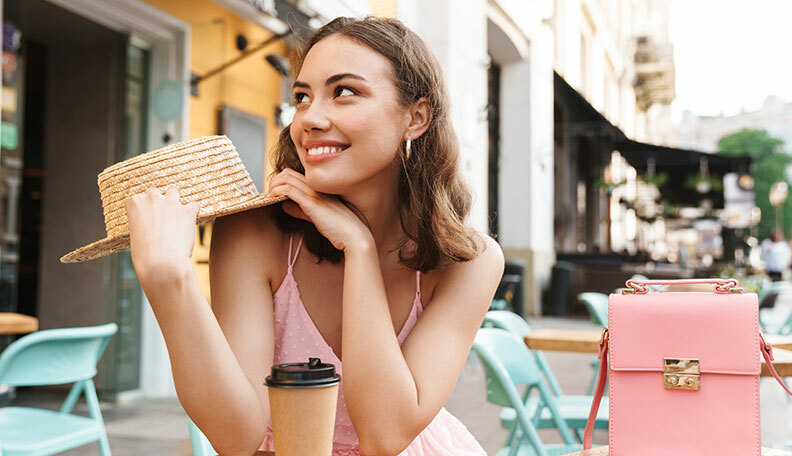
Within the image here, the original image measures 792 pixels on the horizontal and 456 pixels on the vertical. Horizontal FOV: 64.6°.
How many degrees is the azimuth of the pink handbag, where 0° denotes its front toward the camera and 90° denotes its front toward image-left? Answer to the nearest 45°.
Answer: approximately 0°

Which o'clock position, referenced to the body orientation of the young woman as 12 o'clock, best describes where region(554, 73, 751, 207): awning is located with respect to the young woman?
The awning is roughly at 7 o'clock from the young woman.

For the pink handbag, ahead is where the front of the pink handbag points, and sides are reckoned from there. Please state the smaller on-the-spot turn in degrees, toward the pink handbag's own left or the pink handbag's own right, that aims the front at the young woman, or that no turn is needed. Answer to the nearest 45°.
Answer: approximately 90° to the pink handbag's own right

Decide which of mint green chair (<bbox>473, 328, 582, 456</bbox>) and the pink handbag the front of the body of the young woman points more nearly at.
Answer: the pink handbag

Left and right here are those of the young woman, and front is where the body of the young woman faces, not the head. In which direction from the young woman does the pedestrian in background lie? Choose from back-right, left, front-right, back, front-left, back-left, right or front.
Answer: back-left

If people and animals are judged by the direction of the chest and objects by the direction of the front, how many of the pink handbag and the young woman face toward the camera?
2

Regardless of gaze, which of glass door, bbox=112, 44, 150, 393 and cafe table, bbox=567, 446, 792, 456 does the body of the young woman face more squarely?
the cafe table

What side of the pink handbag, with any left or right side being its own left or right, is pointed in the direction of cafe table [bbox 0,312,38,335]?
right

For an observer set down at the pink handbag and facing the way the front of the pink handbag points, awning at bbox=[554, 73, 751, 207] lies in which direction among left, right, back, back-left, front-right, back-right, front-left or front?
back

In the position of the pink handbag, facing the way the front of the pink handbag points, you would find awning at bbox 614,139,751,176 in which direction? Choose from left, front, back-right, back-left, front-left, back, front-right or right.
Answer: back

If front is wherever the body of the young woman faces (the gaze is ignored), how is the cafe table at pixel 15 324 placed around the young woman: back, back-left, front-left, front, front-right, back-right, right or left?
back-right

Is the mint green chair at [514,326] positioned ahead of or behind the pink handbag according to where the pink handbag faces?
behind

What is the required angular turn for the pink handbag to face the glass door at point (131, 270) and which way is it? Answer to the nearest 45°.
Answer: approximately 135° to its right

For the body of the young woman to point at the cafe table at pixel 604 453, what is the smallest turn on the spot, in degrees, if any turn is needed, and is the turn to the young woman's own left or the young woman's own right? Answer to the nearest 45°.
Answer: approximately 90° to the young woman's own left
